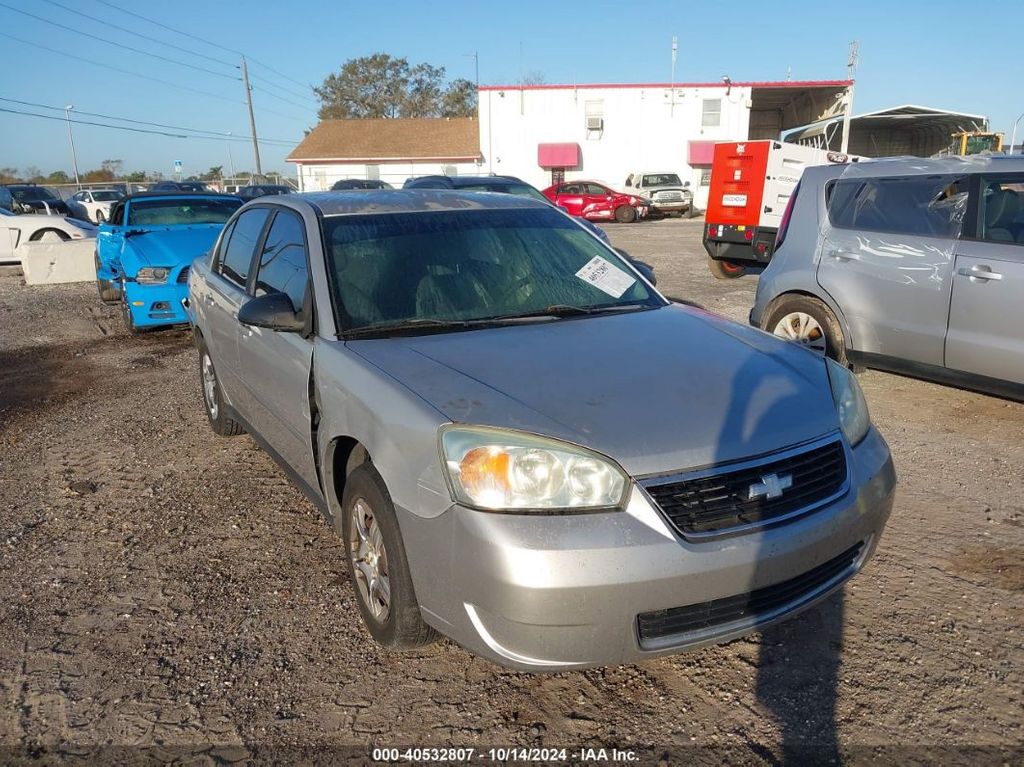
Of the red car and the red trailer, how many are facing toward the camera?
0

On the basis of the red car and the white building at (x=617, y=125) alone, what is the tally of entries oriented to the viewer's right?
1

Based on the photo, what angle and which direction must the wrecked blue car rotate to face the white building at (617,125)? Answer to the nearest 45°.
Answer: approximately 90° to its left

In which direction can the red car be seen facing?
to the viewer's right

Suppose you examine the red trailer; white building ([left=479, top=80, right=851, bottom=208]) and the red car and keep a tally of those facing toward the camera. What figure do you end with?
1

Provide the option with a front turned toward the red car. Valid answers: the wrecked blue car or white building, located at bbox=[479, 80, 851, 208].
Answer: the white building

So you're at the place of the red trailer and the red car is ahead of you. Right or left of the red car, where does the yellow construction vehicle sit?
right

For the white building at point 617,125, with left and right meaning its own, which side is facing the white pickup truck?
front

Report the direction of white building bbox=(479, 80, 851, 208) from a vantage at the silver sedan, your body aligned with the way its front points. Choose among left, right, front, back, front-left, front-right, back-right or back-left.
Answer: back-left

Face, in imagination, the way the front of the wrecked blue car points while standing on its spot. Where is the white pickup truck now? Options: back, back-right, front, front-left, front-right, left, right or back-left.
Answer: left

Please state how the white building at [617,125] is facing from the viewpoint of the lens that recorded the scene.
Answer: facing the viewer

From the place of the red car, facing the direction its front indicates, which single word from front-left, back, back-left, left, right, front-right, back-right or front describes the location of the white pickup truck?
front-left

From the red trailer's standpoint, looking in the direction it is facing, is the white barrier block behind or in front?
behind

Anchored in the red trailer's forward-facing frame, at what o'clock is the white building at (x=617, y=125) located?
The white building is roughly at 10 o'clock from the red trailer.

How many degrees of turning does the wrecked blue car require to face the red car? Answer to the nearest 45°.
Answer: approximately 90° to its left

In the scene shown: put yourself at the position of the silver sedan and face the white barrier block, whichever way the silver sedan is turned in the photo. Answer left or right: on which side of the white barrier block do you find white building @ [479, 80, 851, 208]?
right

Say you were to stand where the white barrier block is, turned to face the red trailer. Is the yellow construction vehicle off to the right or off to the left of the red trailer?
left

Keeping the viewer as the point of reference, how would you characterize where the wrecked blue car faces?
facing the viewer and to the right of the viewer

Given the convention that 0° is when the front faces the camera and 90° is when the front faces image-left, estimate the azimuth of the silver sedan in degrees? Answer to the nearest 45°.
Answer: approximately 315°
